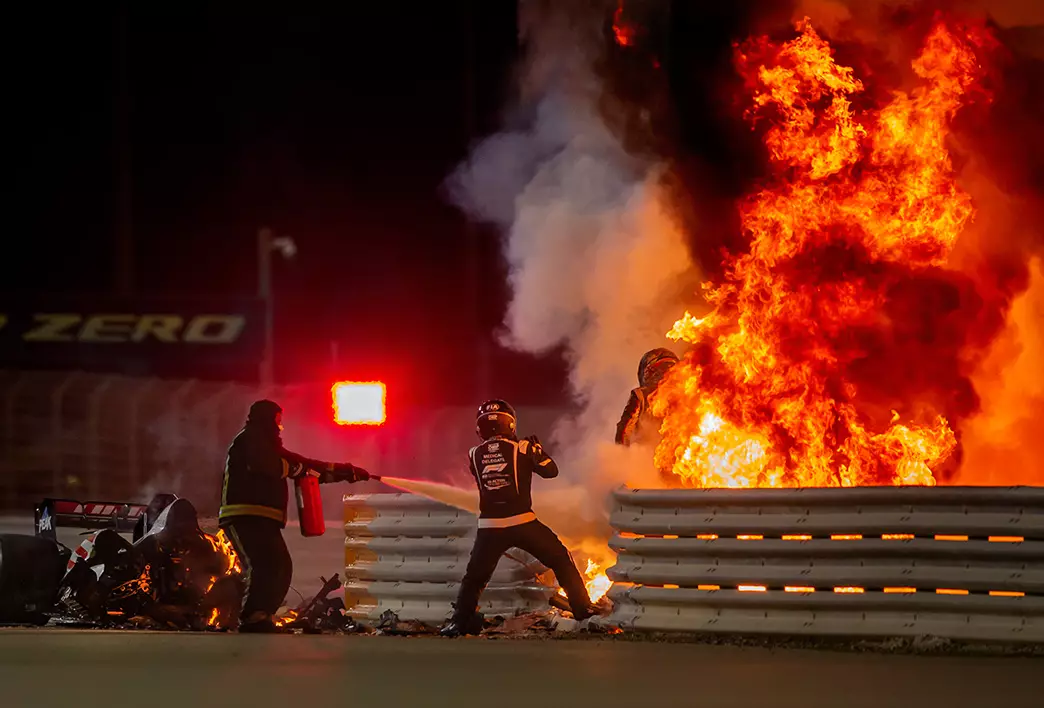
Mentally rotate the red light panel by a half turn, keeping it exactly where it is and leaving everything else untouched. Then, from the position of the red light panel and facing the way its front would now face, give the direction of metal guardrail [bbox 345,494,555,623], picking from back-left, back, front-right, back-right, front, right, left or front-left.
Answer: back

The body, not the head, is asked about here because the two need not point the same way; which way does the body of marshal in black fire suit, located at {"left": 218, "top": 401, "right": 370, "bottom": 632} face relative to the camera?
to the viewer's right

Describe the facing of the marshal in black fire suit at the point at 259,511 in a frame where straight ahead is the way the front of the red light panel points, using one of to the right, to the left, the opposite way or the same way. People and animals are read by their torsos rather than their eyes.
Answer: to the left

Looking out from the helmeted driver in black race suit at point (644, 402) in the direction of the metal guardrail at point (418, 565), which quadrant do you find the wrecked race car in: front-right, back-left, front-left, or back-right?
front-right

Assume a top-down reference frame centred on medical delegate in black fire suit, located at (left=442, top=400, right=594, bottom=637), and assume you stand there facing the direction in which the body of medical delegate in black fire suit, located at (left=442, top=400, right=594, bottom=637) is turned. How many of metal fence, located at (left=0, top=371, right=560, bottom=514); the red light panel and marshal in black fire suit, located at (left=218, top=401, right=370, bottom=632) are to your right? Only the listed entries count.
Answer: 0

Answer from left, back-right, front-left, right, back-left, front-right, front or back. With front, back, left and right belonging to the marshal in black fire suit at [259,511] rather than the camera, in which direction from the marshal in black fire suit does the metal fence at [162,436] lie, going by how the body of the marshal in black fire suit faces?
left

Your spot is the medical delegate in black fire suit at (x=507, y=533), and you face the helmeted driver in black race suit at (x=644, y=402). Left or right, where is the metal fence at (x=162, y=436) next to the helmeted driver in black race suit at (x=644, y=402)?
left

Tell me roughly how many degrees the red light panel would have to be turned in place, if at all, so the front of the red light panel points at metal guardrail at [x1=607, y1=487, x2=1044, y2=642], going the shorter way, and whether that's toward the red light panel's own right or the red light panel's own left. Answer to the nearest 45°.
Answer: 0° — it already faces it

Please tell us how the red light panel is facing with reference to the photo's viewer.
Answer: facing the viewer

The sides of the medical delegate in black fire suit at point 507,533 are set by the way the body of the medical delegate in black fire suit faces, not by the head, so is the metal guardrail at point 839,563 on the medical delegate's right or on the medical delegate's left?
on the medical delegate's right

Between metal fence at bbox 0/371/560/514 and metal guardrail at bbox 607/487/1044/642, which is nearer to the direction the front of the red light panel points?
the metal guardrail

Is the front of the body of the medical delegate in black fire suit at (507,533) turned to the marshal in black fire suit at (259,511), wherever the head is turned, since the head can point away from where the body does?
no

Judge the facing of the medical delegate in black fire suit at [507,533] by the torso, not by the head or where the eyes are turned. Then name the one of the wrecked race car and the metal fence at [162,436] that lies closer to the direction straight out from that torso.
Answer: the metal fence

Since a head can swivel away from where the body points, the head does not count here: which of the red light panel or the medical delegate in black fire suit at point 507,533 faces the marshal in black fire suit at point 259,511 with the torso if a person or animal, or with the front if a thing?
the red light panel

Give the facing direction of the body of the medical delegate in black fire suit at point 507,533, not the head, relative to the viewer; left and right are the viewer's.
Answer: facing away from the viewer and to the right of the viewer

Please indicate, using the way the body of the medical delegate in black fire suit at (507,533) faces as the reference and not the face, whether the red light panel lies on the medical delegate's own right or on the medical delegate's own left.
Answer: on the medical delegate's own left

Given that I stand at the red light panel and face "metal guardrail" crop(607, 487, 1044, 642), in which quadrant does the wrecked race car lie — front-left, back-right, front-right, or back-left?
front-right

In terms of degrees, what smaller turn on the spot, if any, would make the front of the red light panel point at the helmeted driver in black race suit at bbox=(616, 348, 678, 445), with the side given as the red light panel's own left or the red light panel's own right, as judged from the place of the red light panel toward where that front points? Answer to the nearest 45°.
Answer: approximately 45° to the red light panel's own left

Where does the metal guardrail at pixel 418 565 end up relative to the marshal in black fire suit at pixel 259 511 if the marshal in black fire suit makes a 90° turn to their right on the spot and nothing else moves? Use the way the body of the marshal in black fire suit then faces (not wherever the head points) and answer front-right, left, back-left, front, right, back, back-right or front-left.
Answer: left

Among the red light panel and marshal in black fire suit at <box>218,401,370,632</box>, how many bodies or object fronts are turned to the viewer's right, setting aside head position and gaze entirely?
1
